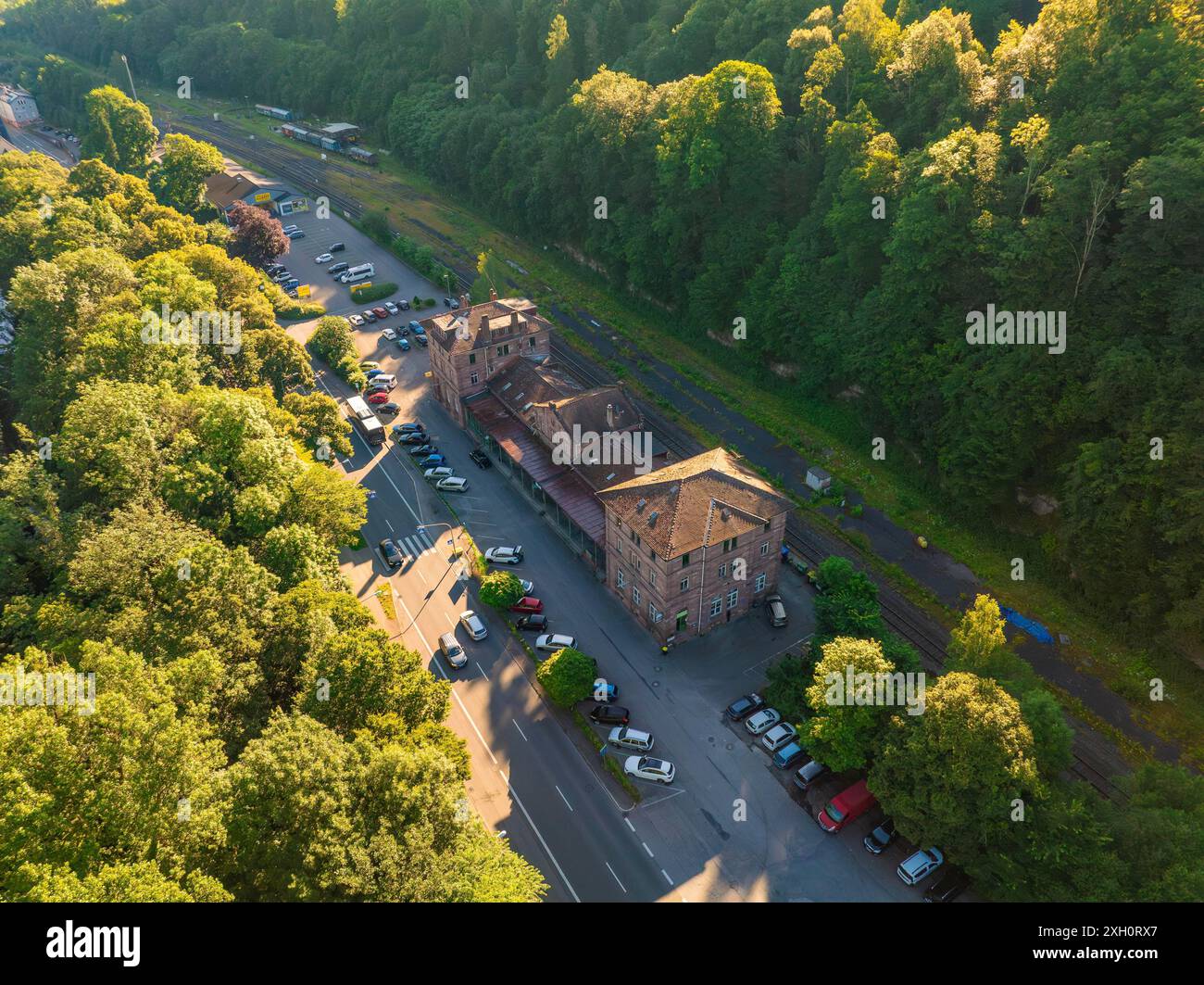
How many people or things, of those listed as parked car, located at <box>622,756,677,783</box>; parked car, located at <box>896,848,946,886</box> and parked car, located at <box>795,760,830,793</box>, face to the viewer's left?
1

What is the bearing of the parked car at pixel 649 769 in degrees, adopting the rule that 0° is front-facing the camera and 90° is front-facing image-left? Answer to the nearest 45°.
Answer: approximately 90°

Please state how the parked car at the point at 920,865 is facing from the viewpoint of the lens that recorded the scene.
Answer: facing away from the viewer and to the right of the viewer

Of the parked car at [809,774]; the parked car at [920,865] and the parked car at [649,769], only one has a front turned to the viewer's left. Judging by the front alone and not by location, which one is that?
the parked car at [649,769]

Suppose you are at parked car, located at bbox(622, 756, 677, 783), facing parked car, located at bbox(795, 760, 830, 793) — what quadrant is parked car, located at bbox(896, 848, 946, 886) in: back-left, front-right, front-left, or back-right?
front-right

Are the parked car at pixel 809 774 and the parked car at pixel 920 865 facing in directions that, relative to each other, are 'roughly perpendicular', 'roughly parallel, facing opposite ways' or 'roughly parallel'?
roughly parallel

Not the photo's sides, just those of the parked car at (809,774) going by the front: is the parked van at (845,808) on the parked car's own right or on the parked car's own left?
on the parked car's own right

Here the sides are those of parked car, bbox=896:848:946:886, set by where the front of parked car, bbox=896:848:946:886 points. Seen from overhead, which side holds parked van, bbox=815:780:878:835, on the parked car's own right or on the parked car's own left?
on the parked car's own left

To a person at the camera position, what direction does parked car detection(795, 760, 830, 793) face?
facing away from the viewer and to the right of the viewer
